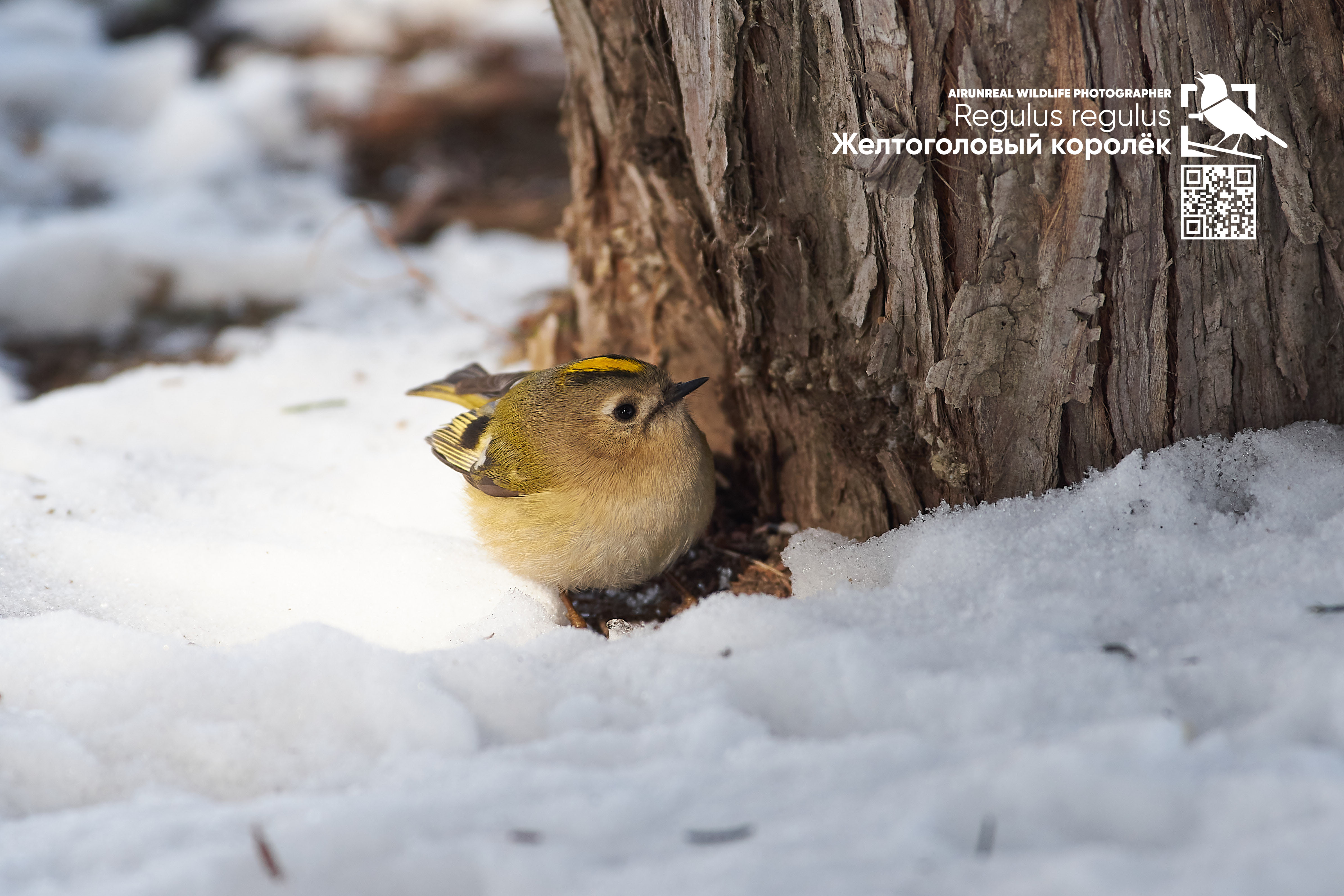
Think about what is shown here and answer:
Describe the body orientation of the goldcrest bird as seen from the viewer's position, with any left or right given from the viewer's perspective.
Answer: facing the viewer and to the right of the viewer
